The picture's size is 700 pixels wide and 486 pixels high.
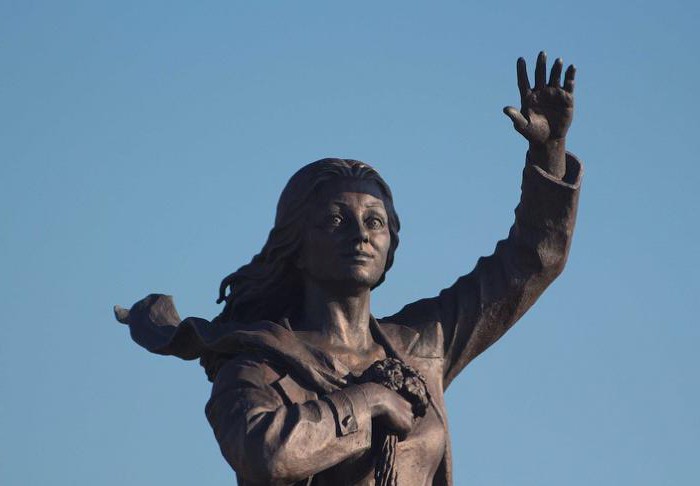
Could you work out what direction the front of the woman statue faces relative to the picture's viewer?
facing the viewer and to the right of the viewer
